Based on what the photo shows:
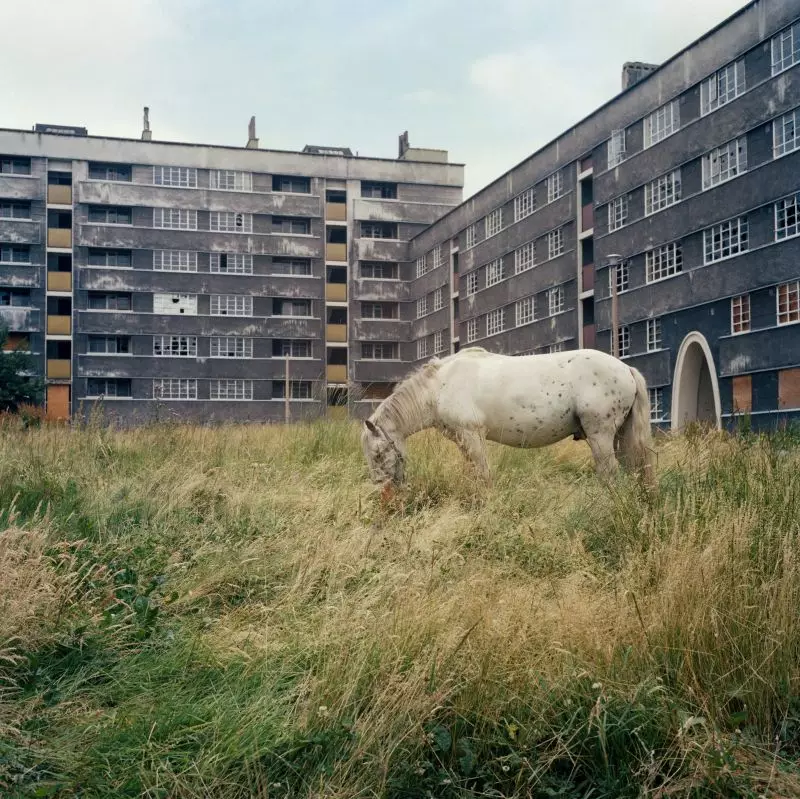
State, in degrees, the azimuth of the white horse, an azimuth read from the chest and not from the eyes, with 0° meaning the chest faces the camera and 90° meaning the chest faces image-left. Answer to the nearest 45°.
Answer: approximately 90°
